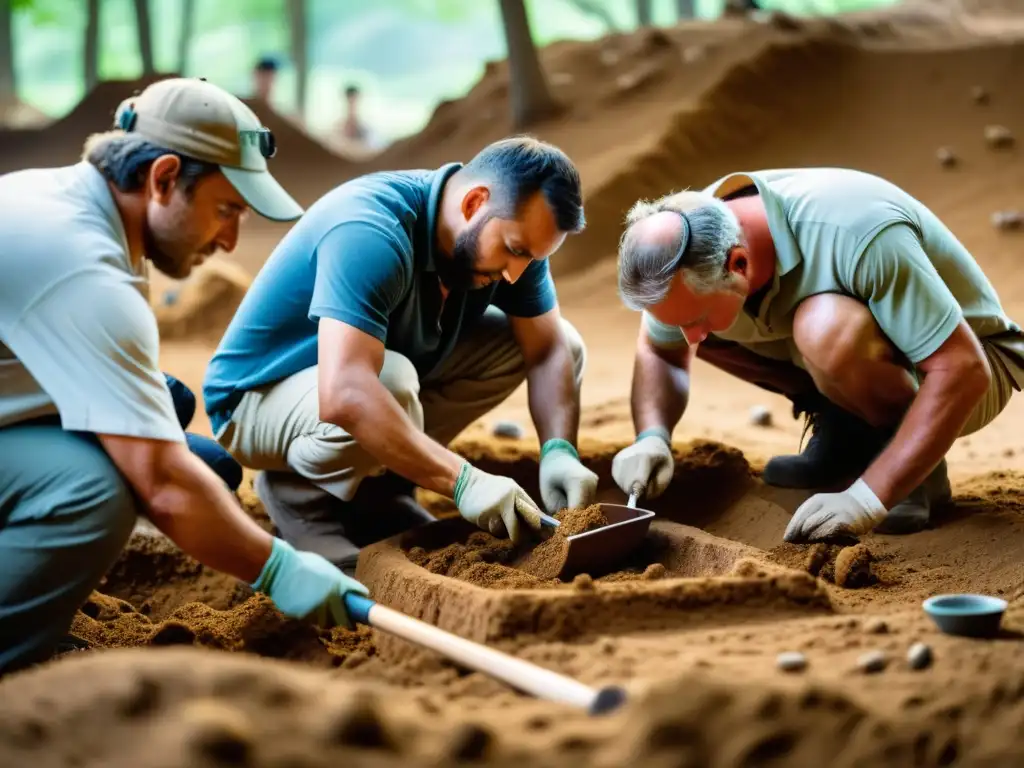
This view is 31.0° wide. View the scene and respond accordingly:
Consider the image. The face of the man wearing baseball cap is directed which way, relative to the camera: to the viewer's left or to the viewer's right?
to the viewer's right

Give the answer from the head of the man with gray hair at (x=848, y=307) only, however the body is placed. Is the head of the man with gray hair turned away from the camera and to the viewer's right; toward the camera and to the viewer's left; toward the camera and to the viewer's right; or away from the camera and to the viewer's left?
toward the camera and to the viewer's left

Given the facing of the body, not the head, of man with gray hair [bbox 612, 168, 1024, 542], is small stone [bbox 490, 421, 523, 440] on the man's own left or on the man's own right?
on the man's own right

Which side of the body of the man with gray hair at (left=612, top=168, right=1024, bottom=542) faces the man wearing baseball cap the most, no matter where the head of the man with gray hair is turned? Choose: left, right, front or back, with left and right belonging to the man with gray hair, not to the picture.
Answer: front

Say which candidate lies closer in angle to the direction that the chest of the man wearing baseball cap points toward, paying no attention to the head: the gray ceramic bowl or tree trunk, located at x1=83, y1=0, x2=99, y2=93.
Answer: the gray ceramic bowl

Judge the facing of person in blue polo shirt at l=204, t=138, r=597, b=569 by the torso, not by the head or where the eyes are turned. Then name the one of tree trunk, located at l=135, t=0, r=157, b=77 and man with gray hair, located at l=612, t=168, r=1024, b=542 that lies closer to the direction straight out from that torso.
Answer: the man with gray hair

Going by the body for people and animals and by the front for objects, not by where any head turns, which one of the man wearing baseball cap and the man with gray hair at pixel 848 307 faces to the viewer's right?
the man wearing baseball cap

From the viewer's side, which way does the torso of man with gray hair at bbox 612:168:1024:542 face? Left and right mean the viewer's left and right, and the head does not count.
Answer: facing the viewer and to the left of the viewer

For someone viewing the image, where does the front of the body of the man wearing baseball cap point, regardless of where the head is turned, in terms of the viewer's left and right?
facing to the right of the viewer

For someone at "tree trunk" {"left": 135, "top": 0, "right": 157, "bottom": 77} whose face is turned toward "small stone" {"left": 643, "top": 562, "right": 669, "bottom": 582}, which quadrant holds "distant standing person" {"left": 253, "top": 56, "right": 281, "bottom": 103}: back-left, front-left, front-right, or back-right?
front-left

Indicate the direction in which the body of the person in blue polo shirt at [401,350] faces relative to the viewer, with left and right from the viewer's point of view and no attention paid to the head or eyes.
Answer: facing the viewer and to the right of the viewer

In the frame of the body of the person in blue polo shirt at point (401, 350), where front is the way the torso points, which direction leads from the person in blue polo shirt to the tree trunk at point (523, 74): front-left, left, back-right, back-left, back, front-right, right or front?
back-left

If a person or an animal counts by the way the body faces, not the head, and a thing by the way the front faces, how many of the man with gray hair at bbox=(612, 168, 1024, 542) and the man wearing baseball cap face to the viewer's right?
1
